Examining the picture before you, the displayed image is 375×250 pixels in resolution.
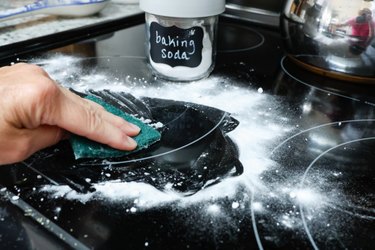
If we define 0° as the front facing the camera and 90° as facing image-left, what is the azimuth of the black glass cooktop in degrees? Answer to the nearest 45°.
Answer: approximately 45°
